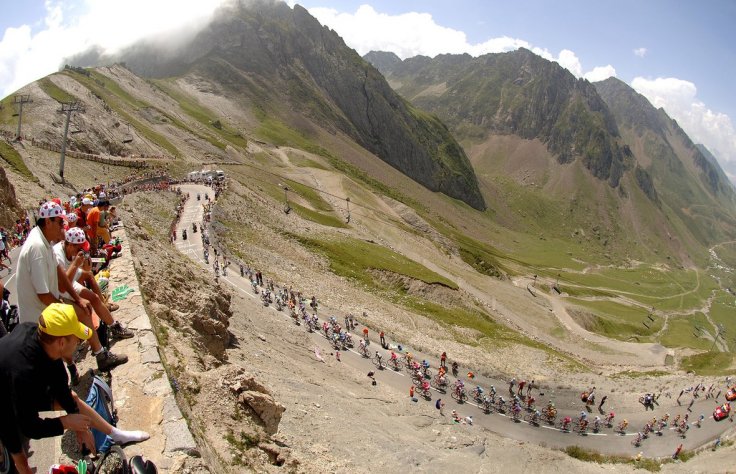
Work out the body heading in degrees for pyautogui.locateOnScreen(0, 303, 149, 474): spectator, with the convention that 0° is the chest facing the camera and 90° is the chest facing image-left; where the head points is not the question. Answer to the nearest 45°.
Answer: approximately 270°

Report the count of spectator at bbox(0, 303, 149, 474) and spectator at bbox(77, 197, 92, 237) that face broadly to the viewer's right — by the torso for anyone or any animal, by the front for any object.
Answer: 2

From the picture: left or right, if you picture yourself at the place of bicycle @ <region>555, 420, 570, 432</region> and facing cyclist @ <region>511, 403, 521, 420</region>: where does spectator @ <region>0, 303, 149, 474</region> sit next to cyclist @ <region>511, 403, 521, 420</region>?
left

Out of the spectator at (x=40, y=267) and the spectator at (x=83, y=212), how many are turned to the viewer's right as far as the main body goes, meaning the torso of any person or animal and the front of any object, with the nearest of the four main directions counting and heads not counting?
2

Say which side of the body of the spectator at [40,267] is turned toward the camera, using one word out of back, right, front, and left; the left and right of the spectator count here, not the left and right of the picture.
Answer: right

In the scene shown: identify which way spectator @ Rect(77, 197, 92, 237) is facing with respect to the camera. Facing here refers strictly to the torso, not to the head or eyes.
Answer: to the viewer's right
